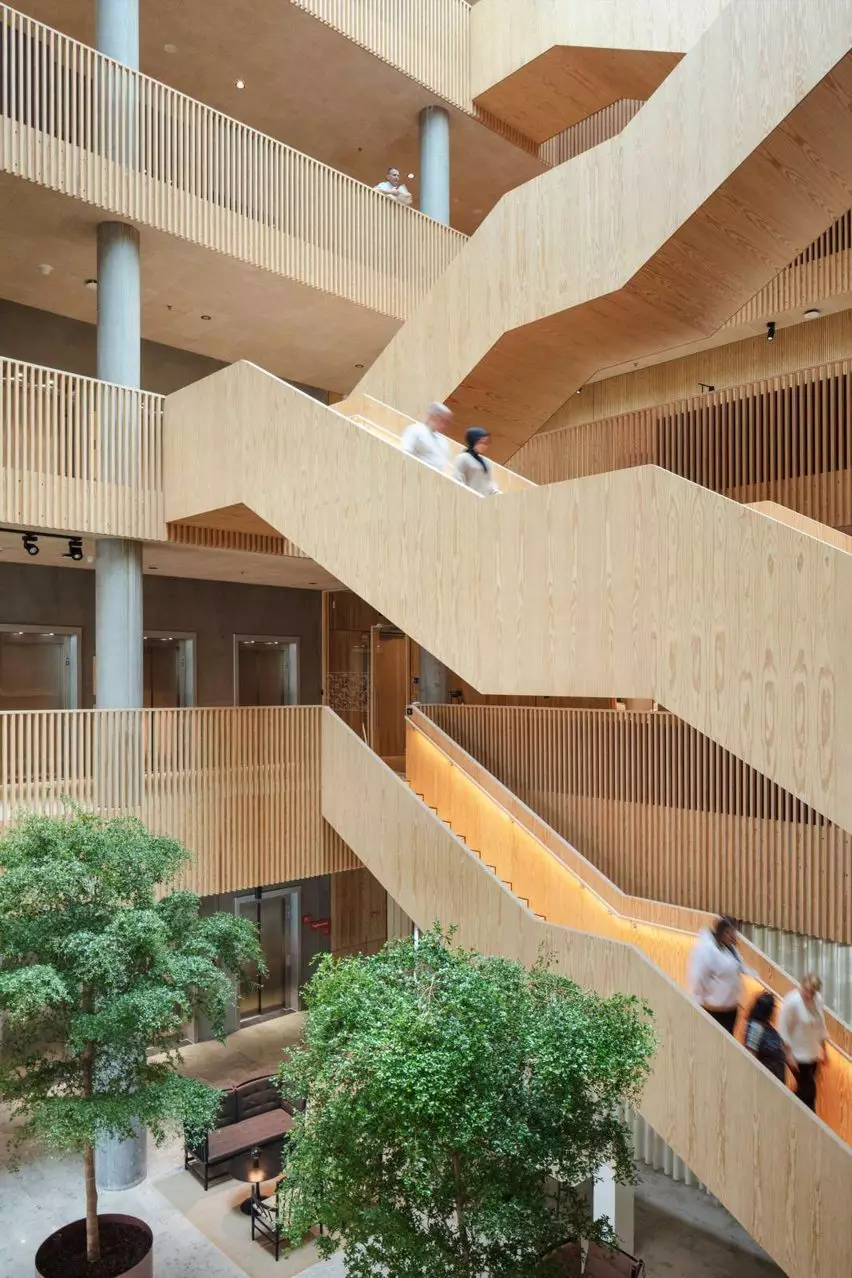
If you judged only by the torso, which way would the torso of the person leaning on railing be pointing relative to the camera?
toward the camera

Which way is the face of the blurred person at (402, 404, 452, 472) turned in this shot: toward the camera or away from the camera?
toward the camera

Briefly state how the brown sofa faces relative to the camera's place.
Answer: facing the viewer and to the right of the viewer

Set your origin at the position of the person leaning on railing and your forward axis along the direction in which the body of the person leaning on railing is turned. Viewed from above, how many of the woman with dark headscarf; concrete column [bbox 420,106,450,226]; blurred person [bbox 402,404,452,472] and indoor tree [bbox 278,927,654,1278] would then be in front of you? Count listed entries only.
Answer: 3

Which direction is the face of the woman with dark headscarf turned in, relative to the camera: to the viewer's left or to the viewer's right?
to the viewer's right
